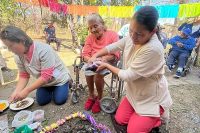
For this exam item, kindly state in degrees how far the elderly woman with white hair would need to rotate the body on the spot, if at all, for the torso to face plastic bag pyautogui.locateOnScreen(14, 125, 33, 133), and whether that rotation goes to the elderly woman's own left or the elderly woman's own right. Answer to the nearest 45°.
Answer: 0° — they already face it

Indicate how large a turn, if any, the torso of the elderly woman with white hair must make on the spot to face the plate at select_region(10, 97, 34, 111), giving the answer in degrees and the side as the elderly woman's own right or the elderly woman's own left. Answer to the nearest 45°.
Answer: approximately 45° to the elderly woman's own right

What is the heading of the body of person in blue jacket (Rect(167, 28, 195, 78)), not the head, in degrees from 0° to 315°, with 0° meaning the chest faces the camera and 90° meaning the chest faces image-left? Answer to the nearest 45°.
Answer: approximately 45°

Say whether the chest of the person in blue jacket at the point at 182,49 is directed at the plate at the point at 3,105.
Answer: yes

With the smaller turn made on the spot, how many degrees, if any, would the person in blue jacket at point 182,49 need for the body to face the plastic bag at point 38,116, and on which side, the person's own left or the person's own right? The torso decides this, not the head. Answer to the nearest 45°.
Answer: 0° — they already face it

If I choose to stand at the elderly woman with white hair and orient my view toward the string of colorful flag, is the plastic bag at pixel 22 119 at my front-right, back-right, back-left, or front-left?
back-left

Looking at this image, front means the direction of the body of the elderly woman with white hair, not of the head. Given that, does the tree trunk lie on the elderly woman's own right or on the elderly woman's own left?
on the elderly woman's own right

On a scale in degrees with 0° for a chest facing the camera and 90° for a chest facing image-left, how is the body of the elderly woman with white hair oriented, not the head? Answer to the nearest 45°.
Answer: approximately 45°

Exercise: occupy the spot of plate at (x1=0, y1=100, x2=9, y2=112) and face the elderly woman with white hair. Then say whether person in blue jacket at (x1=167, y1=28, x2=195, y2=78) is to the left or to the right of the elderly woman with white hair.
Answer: left

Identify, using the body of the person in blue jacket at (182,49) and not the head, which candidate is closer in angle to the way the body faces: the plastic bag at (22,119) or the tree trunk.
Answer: the plastic bag

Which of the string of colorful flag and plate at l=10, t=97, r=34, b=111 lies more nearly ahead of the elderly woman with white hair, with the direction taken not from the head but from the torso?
the plate
